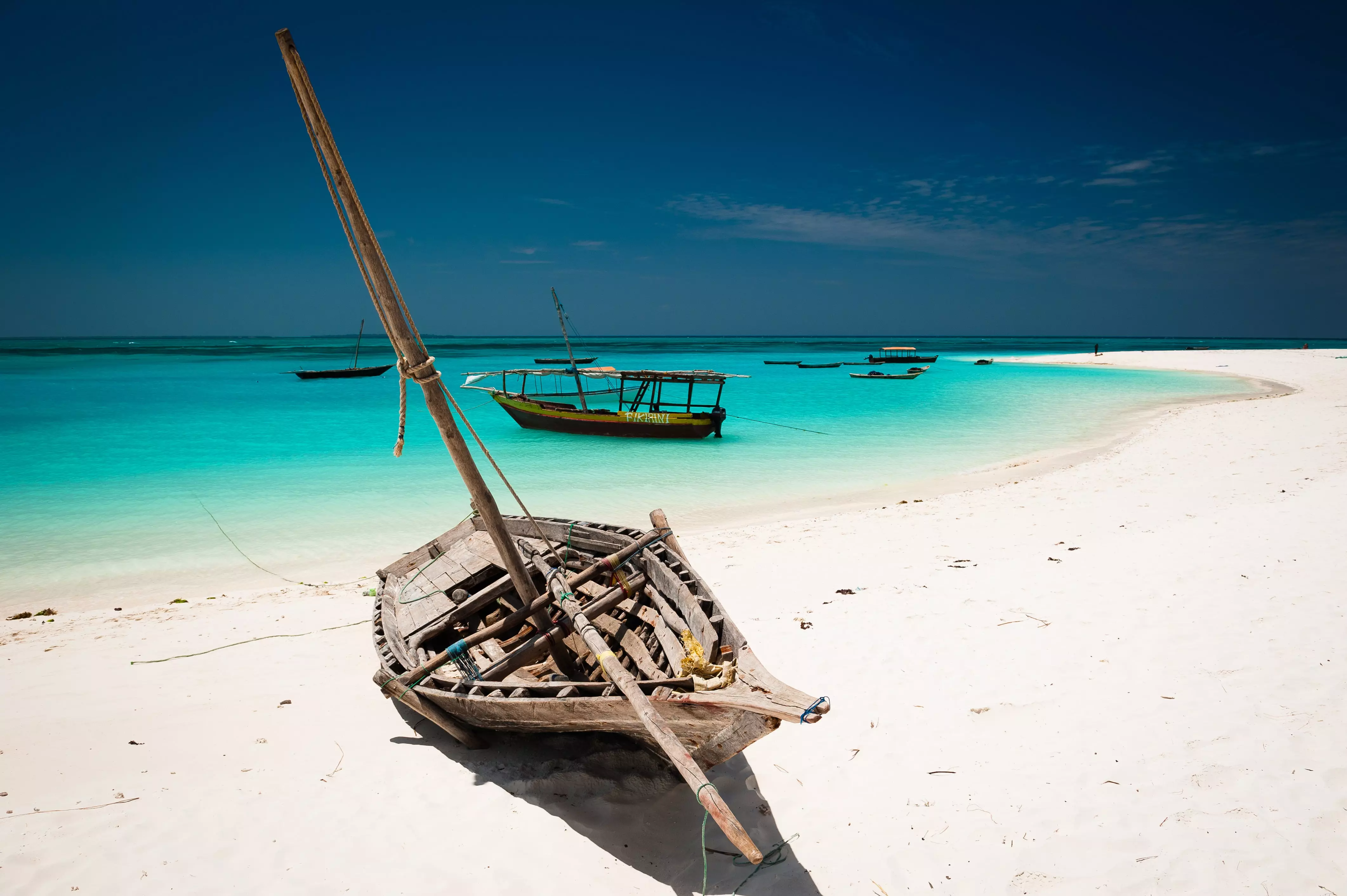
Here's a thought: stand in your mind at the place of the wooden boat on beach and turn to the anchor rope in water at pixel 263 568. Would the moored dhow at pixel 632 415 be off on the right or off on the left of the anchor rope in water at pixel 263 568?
right

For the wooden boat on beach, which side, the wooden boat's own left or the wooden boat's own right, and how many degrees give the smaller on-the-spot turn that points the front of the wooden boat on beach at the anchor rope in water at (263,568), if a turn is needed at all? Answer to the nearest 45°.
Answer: approximately 180°

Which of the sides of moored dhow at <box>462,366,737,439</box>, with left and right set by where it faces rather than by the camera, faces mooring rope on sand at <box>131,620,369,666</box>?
left

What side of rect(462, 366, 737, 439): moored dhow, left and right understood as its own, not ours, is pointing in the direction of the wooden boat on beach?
left

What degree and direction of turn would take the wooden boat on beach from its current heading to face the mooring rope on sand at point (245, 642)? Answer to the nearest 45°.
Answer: approximately 180°

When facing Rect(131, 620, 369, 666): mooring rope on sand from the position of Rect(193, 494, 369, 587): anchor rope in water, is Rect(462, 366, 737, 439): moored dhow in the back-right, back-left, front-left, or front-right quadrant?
back-left

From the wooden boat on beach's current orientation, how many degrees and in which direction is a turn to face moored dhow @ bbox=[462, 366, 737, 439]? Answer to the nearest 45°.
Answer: approximately 135° to its left

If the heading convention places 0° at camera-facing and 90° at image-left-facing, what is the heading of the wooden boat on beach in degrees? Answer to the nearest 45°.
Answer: approximately 315°

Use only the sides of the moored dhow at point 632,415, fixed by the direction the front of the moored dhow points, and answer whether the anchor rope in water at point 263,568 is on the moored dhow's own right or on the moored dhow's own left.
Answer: on the moored dhow's own left

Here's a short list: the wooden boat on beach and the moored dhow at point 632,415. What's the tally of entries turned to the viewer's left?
1

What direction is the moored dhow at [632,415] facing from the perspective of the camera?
to the viewer's left
